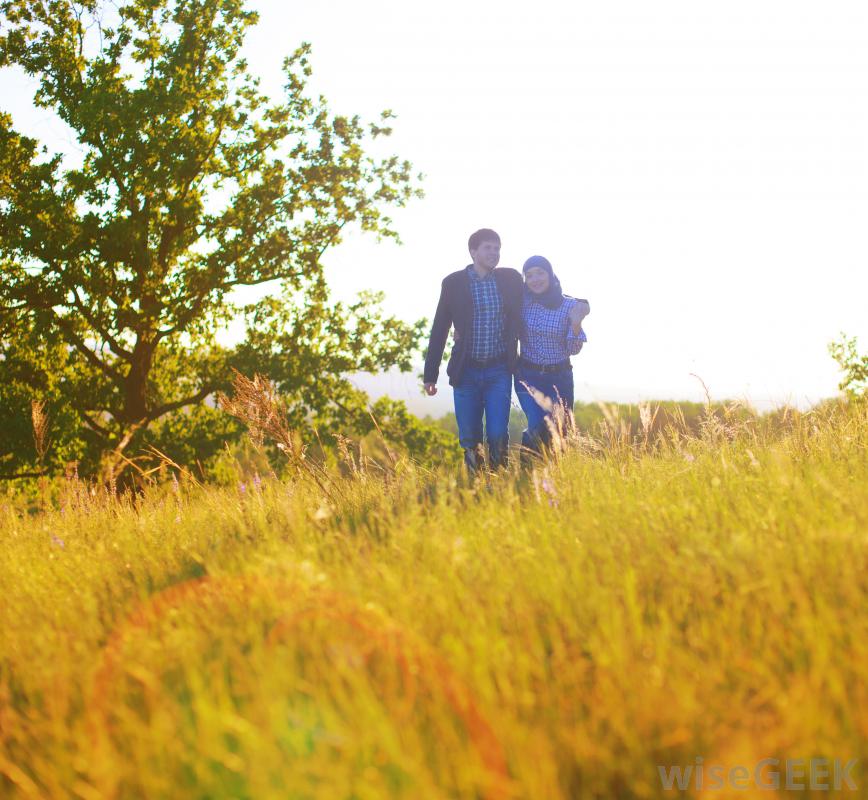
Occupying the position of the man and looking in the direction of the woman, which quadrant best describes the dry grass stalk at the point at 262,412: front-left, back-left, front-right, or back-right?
back-right

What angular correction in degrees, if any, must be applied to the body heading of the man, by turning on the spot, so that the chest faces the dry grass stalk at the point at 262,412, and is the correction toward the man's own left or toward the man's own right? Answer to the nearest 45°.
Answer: approximately 45° to the man's own right

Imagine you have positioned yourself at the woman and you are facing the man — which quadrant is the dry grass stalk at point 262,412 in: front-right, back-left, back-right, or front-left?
front-left

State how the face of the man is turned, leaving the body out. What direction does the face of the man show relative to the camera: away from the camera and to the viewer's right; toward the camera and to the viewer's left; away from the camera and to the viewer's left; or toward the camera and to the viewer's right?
toward the camera and to the viewer's right

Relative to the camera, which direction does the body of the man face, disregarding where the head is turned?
toward the camera
